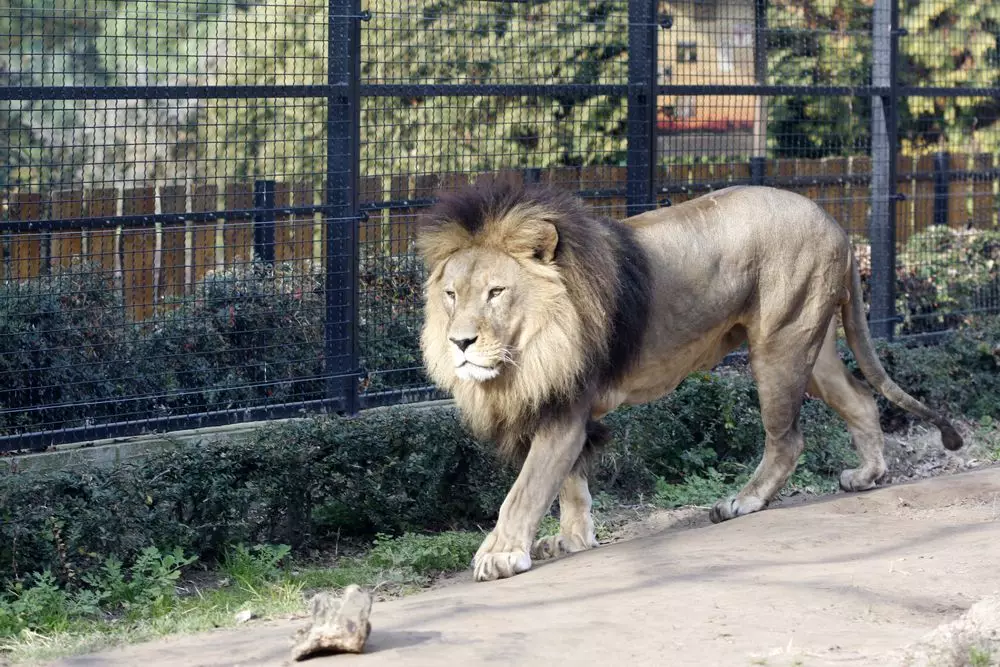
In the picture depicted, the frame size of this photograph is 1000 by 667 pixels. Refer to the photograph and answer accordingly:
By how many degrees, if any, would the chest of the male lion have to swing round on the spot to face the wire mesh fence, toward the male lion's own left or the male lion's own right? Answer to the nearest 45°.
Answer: approximately 90° to the male lion's own right

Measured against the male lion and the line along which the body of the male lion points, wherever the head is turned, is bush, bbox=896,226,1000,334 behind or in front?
behind

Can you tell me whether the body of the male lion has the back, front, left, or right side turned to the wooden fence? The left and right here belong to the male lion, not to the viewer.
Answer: right

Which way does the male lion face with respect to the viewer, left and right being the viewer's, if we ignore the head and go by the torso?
facing the viewer and to the left of the viewer
